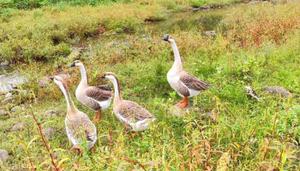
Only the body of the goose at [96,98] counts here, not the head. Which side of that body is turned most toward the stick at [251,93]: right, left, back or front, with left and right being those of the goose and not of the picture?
back

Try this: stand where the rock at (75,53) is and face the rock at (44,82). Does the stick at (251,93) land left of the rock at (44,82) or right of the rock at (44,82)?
left

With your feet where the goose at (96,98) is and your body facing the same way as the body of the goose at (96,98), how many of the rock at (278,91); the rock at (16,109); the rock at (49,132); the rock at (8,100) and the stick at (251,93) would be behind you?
2

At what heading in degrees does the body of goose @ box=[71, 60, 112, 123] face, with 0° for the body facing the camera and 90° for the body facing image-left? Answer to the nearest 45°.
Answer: approximately 90°

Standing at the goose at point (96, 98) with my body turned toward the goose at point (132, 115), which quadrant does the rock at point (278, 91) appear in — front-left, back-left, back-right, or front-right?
front-left

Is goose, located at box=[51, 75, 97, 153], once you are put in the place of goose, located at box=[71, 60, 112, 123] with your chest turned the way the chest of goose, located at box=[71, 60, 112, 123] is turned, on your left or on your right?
on your left

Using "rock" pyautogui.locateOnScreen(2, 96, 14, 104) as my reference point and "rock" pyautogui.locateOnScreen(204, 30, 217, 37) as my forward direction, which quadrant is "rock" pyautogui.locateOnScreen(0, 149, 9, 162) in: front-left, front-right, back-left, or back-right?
back-right

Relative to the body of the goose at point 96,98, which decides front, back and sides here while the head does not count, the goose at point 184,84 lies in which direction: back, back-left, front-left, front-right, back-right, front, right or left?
back

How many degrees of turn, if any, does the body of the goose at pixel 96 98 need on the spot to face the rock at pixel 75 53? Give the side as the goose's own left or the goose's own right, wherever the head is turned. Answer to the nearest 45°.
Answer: approximately 90° to the goose's own right

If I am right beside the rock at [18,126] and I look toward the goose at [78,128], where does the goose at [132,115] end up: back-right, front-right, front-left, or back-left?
front-left

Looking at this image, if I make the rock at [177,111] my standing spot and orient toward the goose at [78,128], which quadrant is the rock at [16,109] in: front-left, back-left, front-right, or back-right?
front-right
